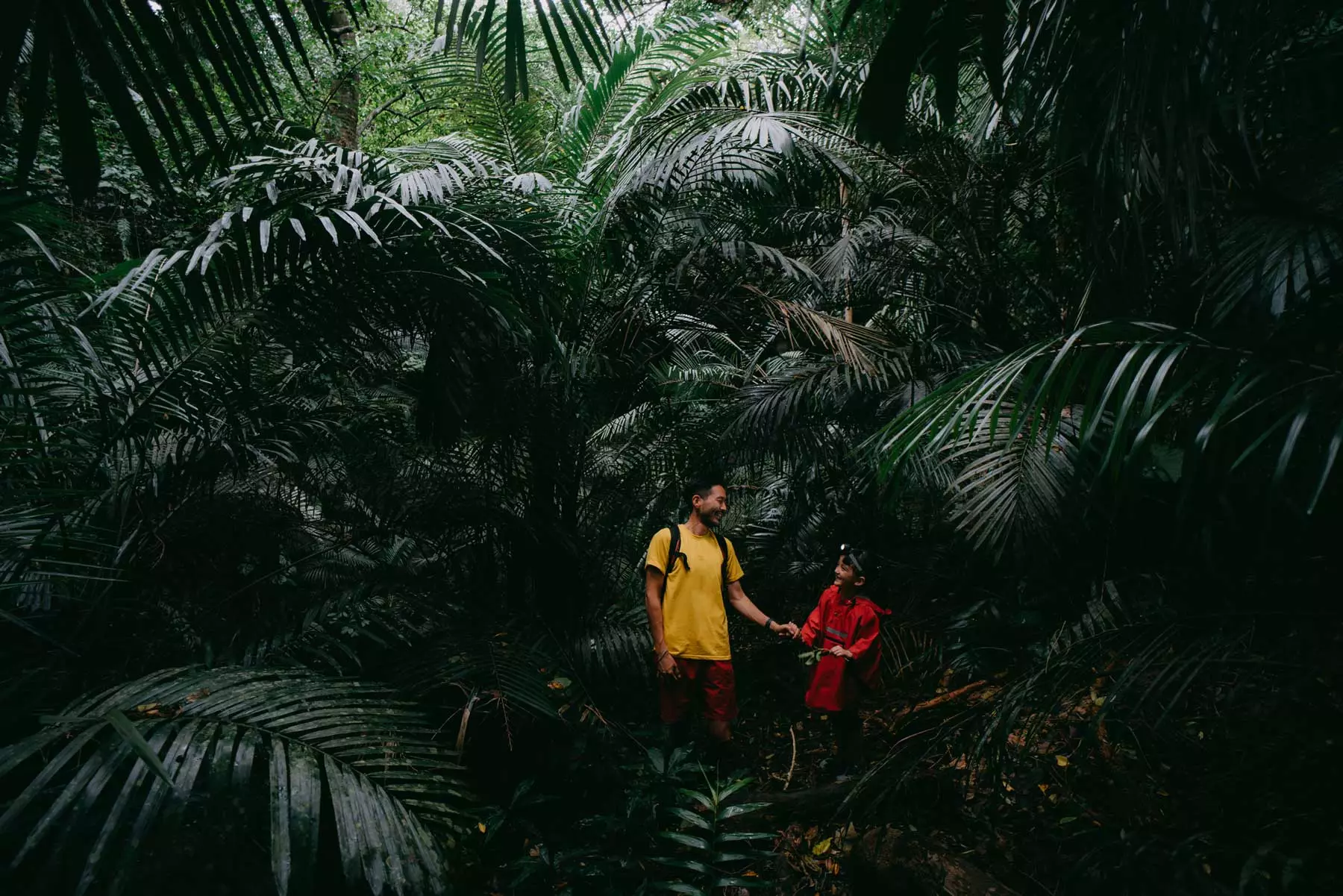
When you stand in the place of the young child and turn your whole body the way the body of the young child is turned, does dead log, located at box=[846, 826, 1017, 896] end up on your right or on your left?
on your left

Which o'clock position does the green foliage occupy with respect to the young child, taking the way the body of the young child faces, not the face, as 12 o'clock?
The green foliage is roughly at 11 o'clock from the young child.

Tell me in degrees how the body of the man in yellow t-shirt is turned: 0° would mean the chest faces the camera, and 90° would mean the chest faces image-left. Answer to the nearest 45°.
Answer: approximately 315°

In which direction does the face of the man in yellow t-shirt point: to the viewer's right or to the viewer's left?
to the viewer's right

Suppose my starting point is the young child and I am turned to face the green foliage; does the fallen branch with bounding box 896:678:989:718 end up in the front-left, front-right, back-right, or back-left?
back-left

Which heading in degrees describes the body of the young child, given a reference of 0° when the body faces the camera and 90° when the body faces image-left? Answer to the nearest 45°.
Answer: approximately 45°

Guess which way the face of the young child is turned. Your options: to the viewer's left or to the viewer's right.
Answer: to the viewer's left

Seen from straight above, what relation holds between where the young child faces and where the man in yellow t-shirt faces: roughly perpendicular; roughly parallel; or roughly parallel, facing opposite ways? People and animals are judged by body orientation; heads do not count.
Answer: roughly perpendicular
